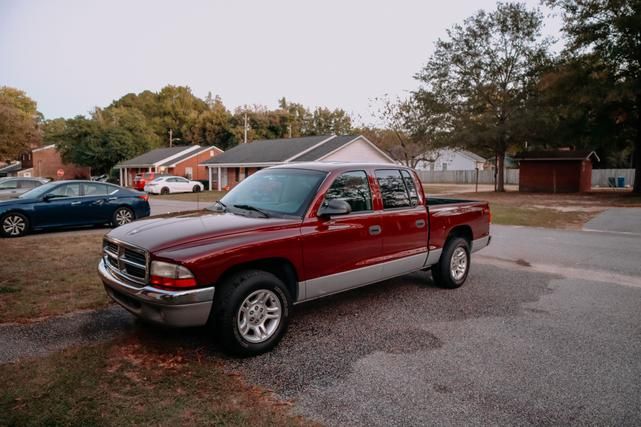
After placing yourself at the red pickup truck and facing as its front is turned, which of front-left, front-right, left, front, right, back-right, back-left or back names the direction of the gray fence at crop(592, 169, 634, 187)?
back

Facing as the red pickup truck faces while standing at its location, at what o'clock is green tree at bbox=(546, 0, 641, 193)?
The green tree is roughly at 6 o'clock from the red pickup truck.

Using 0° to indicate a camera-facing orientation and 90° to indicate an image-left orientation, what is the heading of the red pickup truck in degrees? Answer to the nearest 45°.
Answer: approximately 45°

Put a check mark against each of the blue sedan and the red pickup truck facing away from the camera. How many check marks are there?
0

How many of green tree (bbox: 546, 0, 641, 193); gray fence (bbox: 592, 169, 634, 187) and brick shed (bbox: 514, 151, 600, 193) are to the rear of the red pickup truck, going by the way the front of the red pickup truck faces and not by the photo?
3

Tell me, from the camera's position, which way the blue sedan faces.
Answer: facing to the left of the viewer

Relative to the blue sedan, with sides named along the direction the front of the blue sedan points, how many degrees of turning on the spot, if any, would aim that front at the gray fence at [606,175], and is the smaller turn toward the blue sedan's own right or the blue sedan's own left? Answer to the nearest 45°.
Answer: approximately 180°

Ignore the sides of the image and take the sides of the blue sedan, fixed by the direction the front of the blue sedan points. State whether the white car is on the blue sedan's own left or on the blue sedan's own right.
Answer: on the blue sedan's own right

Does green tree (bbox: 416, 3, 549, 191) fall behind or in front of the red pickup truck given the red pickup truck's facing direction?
behind

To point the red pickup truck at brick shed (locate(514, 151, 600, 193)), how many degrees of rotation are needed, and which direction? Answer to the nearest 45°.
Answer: approximately 180°
